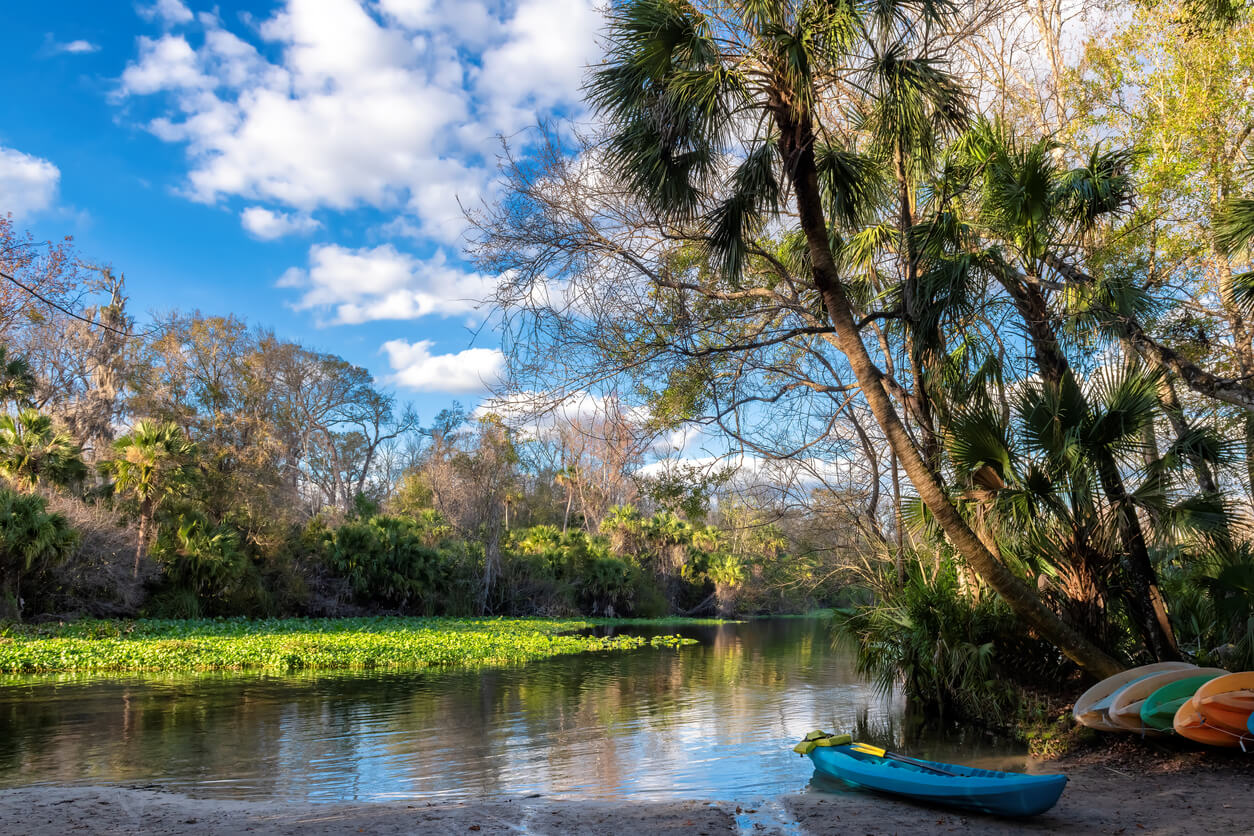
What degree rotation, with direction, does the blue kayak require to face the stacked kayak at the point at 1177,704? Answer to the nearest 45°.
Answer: approximately 90° to its left

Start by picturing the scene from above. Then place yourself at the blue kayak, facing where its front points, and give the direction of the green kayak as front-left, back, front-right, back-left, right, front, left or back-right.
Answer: left

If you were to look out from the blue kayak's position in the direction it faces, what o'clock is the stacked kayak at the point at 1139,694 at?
The stacked kayak is roughly at 9 o'clock from the blue kayak.

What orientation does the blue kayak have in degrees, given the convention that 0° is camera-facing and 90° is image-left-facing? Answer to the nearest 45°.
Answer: approximately 315°

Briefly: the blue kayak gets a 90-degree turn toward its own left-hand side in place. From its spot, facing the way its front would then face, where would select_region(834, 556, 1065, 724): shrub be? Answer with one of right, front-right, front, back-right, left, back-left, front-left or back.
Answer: front-left
